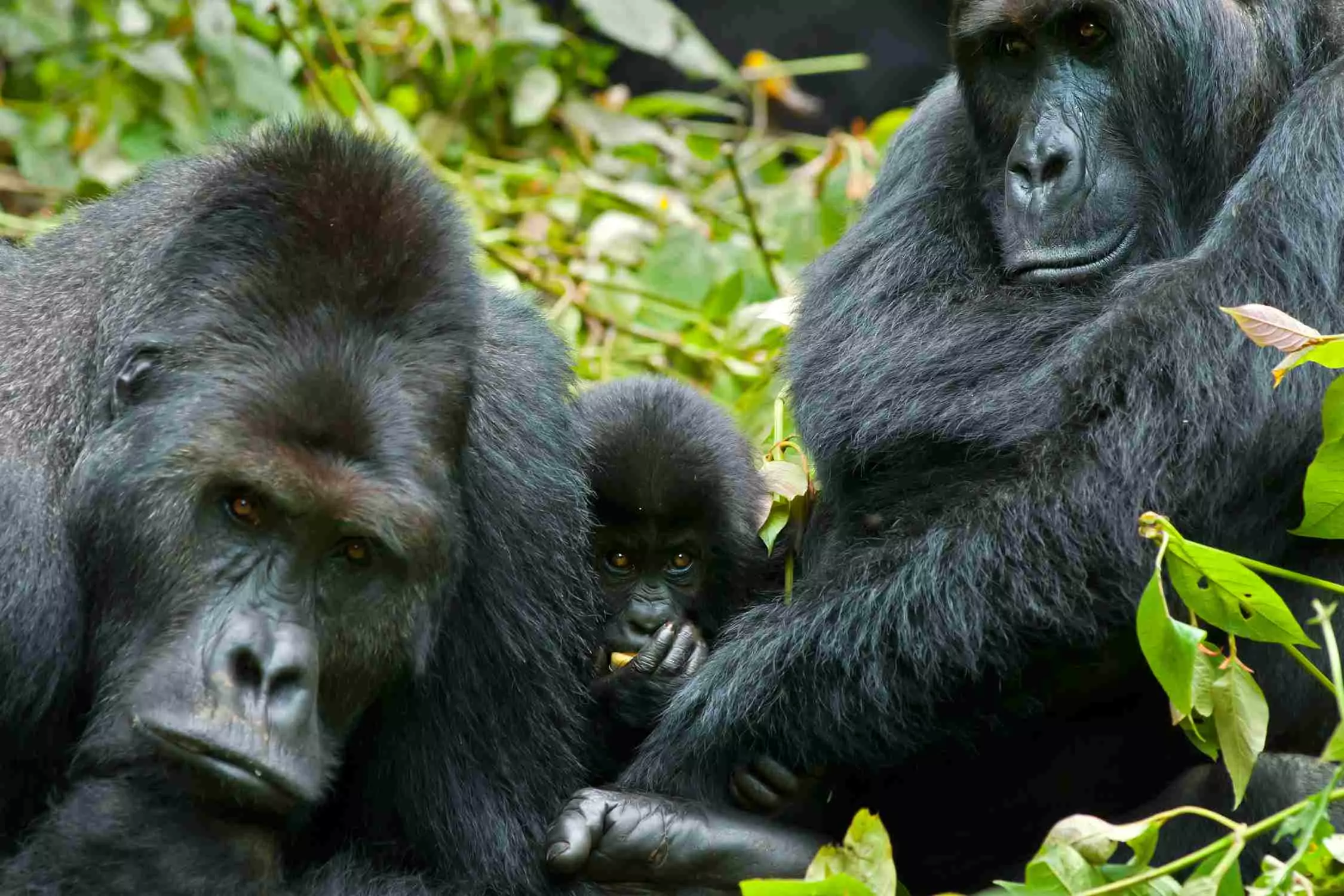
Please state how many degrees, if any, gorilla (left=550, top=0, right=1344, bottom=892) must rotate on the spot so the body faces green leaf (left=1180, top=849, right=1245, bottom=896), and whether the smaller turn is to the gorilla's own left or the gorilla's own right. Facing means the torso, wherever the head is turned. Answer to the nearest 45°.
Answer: approximately 45° to the gorilla's own left

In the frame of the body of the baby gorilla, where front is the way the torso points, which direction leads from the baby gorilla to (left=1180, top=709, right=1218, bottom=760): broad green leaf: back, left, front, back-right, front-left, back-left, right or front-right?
front-left

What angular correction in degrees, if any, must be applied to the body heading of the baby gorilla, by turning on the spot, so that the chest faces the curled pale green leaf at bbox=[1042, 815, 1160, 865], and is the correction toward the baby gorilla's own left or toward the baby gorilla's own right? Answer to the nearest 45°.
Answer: approximately 45° to the baby gorilla's own left

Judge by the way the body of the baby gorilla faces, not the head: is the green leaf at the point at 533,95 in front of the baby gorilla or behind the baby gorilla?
behind

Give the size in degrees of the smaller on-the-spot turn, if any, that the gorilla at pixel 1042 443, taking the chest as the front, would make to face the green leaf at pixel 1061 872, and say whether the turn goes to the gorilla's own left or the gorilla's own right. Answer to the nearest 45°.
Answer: approximately 45° to the gorilla's own left

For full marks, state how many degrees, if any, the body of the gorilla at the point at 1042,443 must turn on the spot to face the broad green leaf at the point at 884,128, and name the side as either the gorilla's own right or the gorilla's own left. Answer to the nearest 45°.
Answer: approximately 135° to the gorilla's own right

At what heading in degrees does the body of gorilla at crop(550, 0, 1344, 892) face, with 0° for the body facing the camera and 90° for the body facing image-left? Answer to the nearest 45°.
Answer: approximately 45°

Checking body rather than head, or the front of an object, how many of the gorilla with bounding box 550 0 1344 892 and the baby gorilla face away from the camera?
0

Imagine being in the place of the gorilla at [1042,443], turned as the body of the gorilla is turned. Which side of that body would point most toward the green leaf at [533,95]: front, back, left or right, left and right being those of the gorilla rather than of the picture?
right

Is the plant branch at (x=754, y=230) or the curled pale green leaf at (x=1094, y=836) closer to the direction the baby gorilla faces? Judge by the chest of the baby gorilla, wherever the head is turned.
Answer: the curled pale green leaf

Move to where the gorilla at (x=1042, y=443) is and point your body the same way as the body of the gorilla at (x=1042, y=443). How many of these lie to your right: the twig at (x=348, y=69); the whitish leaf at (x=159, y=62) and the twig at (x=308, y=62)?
3

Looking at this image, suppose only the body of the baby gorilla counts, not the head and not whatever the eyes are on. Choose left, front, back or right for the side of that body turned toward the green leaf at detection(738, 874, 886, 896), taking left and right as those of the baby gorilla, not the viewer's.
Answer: front

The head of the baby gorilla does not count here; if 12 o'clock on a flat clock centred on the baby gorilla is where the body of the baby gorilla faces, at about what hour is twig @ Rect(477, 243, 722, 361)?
The twig is roughly at 6 o'clock from the baby gorilla.

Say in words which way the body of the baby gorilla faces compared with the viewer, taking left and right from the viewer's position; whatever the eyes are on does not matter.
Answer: facing the viewer

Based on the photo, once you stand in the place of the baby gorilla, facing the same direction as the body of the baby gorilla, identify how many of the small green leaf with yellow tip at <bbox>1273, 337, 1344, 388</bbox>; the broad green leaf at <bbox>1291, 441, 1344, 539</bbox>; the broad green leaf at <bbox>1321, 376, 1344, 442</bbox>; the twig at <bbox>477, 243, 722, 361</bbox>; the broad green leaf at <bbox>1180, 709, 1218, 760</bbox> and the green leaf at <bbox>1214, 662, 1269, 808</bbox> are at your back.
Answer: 1
